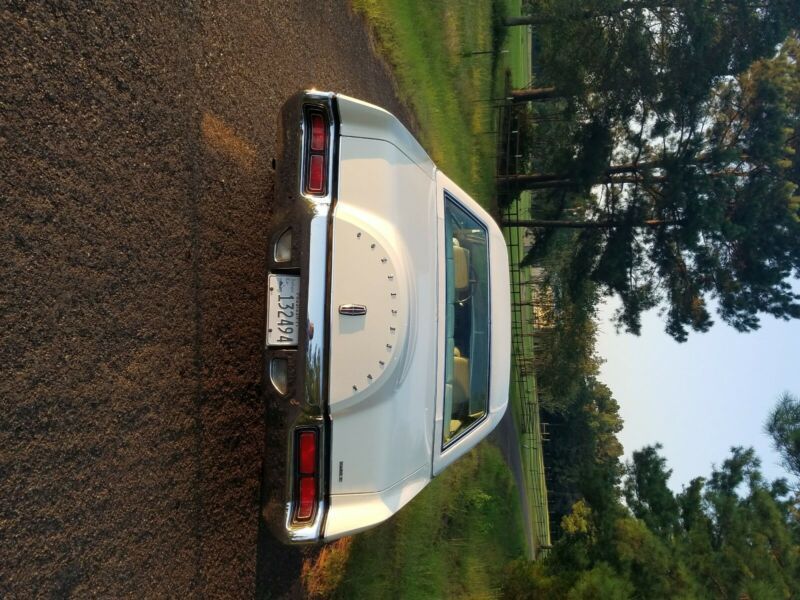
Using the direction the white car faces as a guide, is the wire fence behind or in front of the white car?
in front

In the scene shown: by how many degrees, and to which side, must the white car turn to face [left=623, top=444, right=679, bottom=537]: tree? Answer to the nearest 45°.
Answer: approximately 45° to its right

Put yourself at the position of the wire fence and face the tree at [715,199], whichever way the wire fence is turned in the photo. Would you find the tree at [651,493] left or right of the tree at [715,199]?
right

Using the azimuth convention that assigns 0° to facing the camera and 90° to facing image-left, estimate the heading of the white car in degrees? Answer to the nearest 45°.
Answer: approximately 180°
